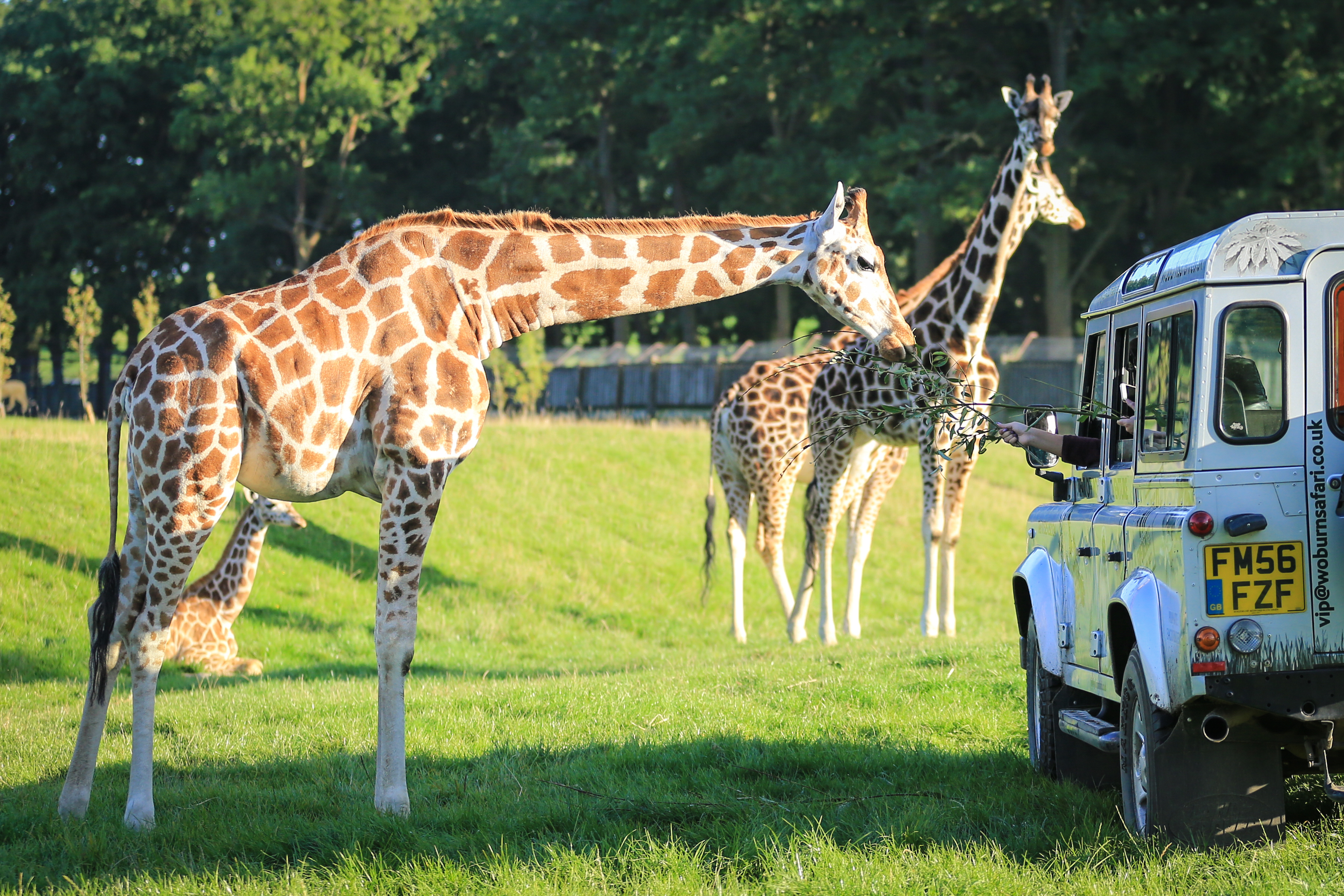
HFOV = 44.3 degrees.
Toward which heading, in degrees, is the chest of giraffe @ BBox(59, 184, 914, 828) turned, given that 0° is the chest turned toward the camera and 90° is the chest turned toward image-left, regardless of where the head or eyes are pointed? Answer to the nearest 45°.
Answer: approximately 270°

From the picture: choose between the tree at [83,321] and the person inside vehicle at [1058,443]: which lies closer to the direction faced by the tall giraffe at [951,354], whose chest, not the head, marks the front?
the person inside vehicle

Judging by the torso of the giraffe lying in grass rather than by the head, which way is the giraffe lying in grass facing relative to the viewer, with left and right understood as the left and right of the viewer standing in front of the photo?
facing to the right of the viewer

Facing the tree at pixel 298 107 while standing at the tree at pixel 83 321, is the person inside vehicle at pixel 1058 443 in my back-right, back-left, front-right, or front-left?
back-right

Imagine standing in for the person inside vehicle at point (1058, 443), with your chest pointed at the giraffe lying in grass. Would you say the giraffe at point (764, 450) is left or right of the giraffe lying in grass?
right

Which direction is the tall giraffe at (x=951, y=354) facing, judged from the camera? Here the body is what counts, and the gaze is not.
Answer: to the viewer's right

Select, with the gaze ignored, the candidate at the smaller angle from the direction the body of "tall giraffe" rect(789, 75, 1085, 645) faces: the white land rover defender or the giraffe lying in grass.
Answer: the white land rover defender

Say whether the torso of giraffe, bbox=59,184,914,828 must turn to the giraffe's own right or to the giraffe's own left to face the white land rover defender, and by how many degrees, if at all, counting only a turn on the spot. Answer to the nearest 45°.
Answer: approximately 45° to the giraffe's own right

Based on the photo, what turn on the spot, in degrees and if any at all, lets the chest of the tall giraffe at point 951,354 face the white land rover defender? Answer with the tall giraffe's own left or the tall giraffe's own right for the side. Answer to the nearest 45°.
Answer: approximately 90° to the tall giraffe's own right
